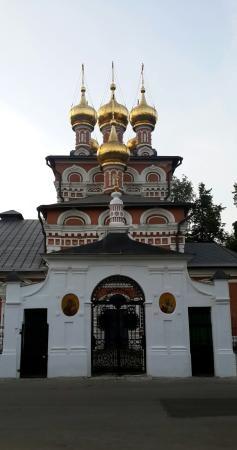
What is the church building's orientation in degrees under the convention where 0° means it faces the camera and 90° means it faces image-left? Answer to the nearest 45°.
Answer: approximately 0°
